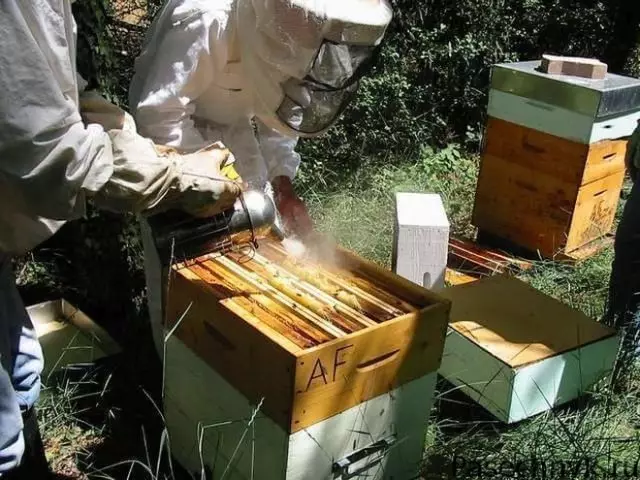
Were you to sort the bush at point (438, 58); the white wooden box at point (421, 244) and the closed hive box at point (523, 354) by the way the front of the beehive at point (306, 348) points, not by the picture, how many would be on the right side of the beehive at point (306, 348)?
0

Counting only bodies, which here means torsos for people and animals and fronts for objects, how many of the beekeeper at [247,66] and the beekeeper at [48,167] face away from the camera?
0

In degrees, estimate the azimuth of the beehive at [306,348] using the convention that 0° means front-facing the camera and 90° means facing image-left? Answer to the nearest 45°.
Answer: approximately 315°

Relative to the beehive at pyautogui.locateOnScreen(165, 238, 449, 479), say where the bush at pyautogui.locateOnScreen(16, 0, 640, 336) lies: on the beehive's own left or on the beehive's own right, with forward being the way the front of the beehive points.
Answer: on the beehive's own left

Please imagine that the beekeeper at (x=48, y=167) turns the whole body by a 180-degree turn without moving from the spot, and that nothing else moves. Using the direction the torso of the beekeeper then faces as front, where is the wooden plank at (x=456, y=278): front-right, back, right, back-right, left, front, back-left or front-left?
back-right

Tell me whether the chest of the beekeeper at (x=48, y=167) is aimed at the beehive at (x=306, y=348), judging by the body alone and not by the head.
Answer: yes

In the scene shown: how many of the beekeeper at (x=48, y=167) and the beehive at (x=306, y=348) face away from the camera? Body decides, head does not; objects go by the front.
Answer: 0

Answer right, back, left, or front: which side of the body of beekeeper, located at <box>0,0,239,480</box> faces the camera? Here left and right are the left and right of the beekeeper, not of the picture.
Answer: right

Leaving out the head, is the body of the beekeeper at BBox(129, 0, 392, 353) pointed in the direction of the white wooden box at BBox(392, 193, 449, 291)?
no

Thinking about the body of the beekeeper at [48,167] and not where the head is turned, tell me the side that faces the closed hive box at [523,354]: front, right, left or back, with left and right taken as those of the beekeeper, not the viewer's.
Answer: front

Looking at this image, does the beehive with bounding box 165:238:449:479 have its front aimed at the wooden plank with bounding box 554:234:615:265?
no

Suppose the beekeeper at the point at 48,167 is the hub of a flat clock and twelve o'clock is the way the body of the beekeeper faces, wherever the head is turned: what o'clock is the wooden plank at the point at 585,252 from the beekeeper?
The wooden plank is roughly at 11 o'clock from the beekeeper.

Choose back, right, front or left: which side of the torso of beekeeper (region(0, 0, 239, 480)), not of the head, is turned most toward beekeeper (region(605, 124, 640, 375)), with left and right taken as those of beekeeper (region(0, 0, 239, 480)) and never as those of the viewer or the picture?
front

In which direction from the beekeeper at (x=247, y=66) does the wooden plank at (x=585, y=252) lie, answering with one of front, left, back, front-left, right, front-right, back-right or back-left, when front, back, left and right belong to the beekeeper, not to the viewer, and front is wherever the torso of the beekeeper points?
left

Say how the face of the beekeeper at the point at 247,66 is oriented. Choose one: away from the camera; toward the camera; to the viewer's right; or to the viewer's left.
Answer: to the viewer's right
